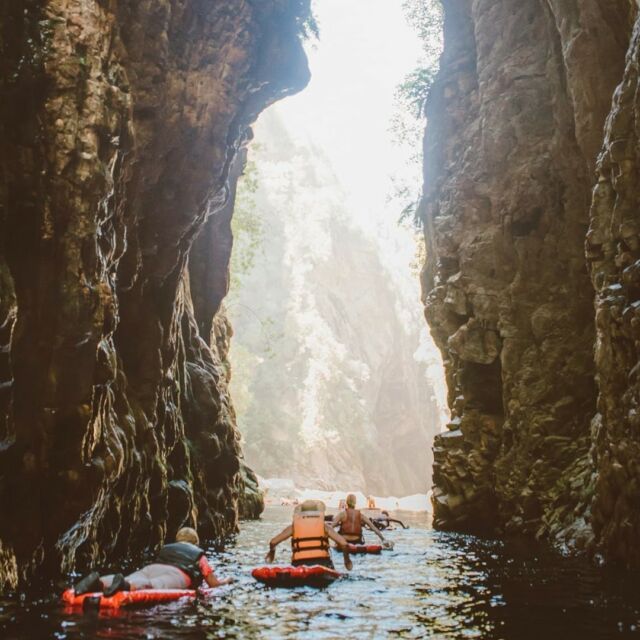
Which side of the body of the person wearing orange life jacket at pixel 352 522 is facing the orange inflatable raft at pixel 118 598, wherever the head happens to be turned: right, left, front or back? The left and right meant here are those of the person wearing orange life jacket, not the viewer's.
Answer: back

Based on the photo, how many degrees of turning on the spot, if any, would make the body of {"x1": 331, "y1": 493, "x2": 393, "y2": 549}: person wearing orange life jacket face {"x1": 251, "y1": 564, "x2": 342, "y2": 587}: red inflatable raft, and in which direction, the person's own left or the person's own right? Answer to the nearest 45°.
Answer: approximately 180°

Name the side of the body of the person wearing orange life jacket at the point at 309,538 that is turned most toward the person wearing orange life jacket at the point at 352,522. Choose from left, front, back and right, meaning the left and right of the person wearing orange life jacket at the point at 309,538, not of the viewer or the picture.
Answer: front

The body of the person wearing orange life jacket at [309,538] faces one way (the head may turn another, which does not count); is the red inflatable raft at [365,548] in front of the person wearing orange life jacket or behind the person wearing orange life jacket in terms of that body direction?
in front

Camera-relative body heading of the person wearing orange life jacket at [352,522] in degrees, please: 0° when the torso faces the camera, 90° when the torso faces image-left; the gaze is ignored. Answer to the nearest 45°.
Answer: approximately 180°

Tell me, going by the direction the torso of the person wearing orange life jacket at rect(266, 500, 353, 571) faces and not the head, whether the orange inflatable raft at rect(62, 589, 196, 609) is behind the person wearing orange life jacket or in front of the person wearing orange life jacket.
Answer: behind

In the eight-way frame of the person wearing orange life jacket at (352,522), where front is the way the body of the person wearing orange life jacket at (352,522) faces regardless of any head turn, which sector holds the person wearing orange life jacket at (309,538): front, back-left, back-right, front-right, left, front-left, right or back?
back

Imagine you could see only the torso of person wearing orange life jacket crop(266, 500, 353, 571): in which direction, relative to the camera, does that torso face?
away from the camera

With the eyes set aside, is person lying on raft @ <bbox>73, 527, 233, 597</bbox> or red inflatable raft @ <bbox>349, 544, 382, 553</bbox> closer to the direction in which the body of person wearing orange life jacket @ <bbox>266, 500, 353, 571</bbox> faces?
the red inflatable raft

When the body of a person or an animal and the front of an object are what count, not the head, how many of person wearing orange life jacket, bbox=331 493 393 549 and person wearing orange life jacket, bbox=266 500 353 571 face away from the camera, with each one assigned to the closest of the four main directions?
2
